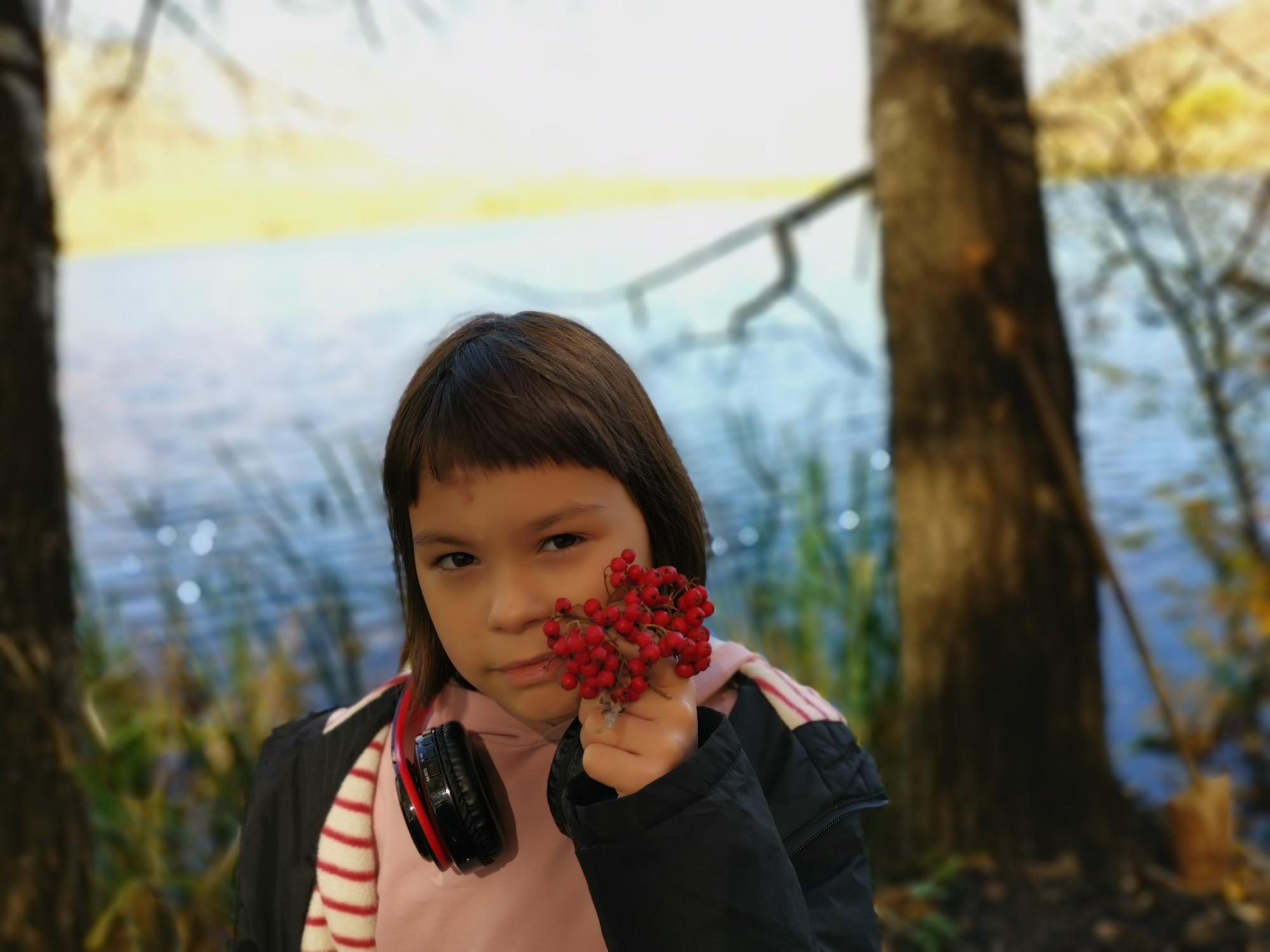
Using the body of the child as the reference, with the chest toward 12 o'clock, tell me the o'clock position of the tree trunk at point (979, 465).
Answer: The tree trunk is roughly at 7 o'clock from the child.

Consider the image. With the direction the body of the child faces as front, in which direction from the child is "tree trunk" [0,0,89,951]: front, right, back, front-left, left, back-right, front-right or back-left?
back-right

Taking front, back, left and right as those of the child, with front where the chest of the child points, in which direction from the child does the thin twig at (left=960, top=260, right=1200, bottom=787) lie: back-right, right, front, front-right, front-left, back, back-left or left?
back-left

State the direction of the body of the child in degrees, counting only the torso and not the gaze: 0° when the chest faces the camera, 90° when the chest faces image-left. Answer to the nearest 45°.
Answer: approximately 0°
